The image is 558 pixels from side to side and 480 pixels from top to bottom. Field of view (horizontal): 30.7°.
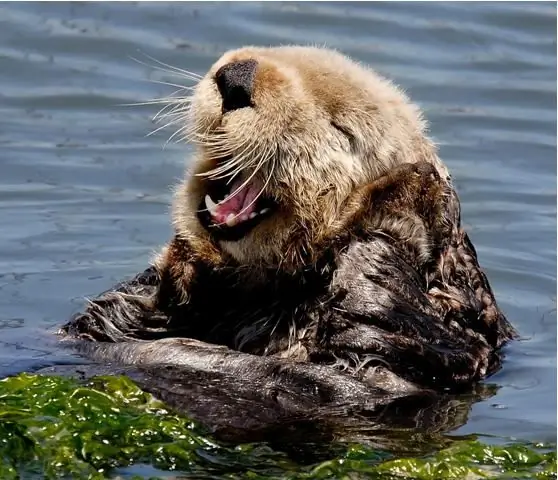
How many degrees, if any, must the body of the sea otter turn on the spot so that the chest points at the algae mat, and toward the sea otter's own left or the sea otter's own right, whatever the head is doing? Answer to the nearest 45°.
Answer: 0° — it already faces it

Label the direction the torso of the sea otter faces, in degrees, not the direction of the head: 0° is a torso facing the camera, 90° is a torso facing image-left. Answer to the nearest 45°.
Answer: approximately 45°
